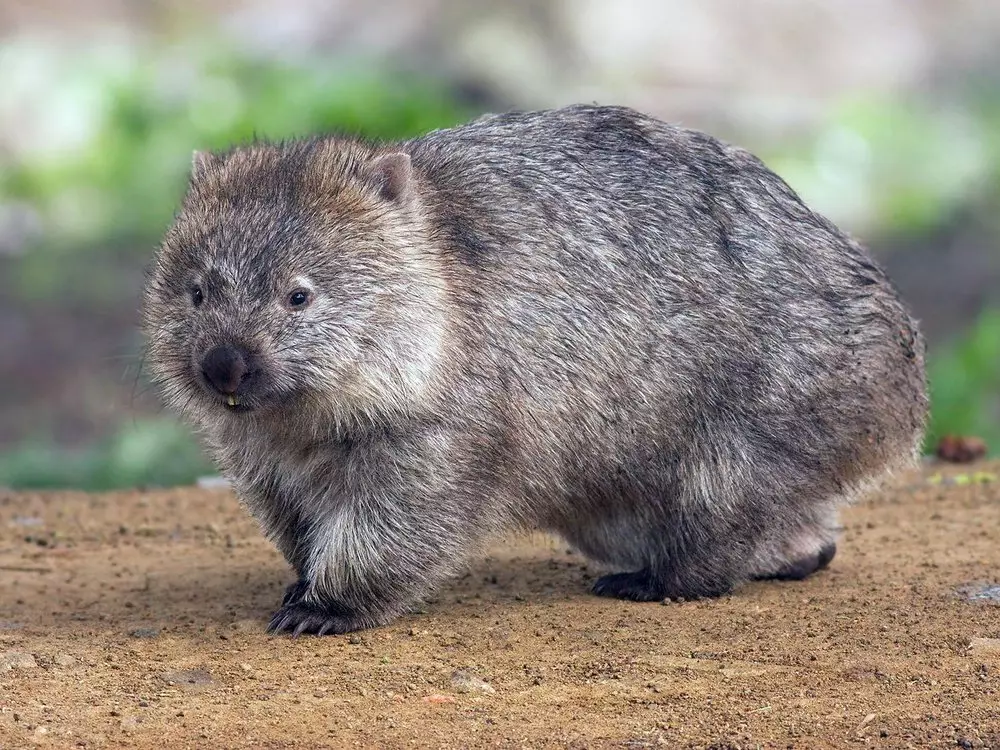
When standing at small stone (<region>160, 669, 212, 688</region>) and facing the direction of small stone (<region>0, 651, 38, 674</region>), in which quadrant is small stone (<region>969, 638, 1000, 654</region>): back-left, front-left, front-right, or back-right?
back-right

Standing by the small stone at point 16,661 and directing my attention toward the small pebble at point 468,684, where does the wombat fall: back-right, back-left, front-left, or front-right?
front-left

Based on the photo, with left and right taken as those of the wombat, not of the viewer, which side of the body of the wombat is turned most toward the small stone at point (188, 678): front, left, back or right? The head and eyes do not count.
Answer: front

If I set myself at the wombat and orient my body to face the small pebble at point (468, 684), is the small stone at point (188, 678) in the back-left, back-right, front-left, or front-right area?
front-right

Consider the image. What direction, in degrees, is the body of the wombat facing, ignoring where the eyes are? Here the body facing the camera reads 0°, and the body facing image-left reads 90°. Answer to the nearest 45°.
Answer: approximately 45°

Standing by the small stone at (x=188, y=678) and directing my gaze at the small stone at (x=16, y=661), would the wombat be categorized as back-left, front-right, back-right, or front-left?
back-right

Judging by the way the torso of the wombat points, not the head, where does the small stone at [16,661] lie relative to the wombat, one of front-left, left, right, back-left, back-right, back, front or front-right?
front

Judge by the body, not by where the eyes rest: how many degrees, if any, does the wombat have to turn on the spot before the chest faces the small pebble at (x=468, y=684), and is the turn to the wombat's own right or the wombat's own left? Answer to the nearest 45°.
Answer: approximately 45° to the wombat's own left

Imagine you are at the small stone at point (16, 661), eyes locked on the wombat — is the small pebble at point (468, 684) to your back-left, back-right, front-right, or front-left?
front-right

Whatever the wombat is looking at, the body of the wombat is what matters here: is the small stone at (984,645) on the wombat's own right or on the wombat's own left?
on the wombat's own left
